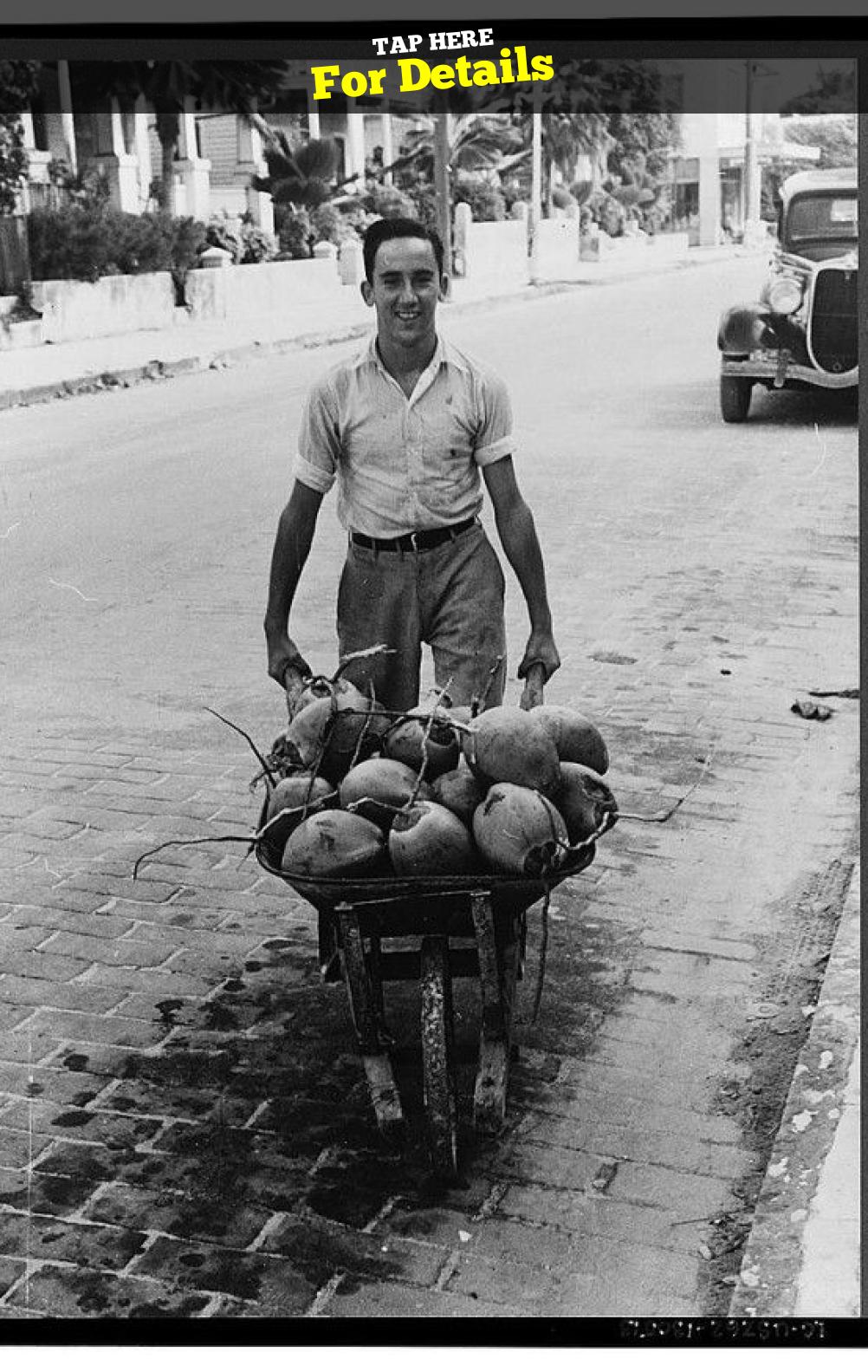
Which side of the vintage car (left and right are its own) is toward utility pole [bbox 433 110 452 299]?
right

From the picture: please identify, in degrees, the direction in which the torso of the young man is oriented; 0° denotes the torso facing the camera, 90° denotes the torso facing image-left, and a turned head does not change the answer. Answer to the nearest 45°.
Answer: approximately 0°

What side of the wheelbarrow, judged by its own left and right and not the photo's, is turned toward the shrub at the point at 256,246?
back

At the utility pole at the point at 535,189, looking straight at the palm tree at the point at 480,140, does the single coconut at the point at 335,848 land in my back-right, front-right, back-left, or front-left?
back-left

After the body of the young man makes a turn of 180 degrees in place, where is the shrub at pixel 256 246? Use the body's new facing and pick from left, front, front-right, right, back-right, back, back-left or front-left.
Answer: front

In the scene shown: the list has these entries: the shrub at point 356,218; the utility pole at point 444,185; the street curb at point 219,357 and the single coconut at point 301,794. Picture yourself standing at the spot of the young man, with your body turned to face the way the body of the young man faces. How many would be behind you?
3

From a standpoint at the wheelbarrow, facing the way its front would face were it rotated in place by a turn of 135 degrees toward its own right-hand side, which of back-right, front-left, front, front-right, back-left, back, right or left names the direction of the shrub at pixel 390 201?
front-right

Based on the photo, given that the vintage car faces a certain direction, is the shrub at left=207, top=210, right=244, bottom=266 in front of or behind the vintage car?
behind

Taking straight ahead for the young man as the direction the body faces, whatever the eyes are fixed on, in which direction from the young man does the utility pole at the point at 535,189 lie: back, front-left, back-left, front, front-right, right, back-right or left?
back
